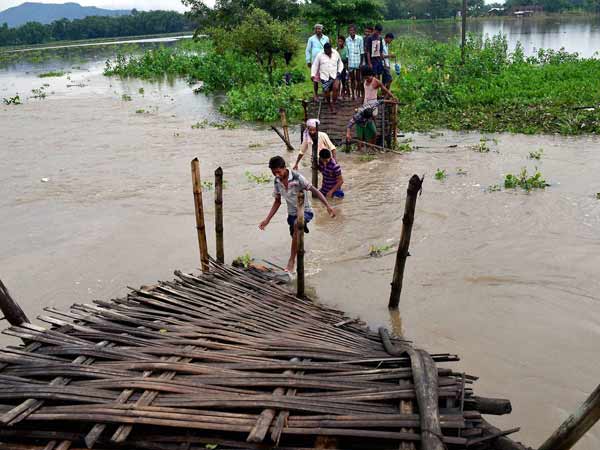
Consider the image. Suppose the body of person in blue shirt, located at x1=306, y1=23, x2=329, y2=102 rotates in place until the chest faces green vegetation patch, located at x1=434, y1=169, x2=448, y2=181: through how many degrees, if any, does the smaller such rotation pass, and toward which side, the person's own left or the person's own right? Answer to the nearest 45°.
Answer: approximately 45° to the person's own left

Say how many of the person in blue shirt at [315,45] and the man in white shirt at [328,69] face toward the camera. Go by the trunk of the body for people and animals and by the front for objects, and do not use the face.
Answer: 2

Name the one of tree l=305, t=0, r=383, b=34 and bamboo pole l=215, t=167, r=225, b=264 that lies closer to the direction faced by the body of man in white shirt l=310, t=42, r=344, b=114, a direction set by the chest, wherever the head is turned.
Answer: the bamboo pole

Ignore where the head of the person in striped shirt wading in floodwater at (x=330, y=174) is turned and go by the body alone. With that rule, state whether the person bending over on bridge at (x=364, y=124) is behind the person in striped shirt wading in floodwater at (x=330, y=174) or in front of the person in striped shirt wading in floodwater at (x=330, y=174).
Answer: behind

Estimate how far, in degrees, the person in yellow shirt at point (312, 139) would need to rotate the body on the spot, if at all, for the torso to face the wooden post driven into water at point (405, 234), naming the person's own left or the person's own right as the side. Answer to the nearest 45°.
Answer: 0° — they already face it

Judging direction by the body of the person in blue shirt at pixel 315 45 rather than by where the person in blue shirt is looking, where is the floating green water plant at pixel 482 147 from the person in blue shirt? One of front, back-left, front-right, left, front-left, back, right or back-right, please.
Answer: left

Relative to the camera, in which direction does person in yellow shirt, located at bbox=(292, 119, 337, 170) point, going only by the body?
toward the camera

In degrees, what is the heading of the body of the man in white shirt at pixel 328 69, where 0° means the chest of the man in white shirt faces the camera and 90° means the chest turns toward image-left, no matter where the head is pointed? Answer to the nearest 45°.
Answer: approximately 0°

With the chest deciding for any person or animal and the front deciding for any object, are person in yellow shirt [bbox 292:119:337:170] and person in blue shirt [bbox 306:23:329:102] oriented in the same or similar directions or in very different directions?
same or similar directions

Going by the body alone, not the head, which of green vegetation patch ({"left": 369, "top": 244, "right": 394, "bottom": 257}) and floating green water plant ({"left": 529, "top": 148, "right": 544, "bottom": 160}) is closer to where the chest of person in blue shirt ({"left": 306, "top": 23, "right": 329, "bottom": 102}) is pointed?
the green vegetation patch

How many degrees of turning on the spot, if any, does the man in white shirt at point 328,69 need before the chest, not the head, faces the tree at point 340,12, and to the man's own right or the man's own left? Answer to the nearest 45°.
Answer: approximately 180°

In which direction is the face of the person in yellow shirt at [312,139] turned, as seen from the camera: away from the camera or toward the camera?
toward the camera

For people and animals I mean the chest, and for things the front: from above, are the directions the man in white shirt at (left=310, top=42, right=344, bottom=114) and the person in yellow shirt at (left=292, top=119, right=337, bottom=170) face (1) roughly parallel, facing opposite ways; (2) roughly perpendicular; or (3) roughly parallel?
roughly parallel

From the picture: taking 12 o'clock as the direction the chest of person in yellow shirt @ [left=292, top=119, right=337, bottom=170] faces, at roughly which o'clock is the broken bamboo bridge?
The broken bamboo bridge is roughly at 12 o'clock from the person in yellow shirt.
